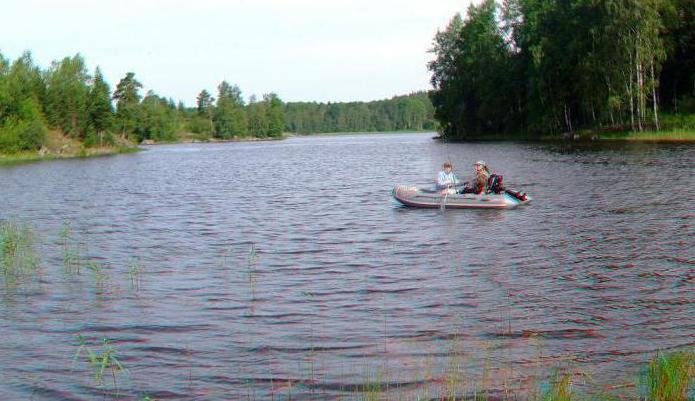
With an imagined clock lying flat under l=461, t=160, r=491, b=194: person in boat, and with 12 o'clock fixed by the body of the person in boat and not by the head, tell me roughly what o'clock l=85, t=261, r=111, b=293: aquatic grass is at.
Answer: The aquatic grass is roughly at 10 o'clock from the person in boat.

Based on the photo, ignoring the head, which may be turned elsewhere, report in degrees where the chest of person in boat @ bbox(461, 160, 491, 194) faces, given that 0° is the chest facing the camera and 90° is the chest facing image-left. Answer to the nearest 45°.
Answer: approximately 90°

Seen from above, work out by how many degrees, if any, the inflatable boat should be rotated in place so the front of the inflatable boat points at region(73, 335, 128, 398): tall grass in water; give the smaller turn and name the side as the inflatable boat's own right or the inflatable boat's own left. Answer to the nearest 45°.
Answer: approximately 90° to the inflatable boat's own left

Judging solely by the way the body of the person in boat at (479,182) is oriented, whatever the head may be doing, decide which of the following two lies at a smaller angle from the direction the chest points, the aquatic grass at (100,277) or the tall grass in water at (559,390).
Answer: the aquatic grass

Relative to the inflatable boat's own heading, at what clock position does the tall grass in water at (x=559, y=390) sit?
The tall grass in water is roughly at 9 o'clock from the inflatable boat.

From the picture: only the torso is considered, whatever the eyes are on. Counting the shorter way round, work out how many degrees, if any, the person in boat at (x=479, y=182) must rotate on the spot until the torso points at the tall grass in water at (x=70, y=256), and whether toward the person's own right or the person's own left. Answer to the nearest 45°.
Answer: approximately 45° to the person's own left

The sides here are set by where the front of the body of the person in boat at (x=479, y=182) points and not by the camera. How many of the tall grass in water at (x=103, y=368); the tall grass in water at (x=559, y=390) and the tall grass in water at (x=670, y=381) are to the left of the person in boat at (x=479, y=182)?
3

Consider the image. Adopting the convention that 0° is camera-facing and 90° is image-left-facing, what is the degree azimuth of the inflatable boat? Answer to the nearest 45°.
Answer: approximately 90°

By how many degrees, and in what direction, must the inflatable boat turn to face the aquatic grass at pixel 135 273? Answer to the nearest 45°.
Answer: approximately 45° to its left

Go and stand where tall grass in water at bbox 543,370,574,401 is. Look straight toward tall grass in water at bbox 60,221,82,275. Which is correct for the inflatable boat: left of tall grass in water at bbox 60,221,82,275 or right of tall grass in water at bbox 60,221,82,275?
right

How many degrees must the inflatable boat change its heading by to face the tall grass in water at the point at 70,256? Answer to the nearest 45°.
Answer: approximately 45° to its left

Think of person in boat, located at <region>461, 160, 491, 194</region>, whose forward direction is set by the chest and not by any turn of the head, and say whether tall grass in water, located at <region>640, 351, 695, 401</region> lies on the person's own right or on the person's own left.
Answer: on the person's own left
